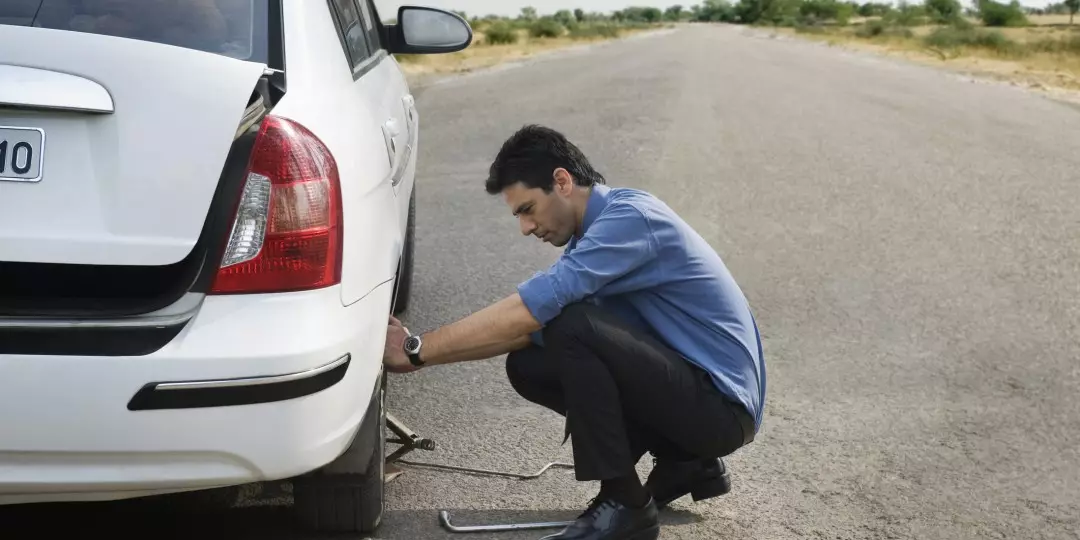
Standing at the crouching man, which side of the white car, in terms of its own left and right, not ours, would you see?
right

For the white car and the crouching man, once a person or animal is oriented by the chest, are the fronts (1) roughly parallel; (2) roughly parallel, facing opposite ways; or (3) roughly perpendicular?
roughly perpendicular

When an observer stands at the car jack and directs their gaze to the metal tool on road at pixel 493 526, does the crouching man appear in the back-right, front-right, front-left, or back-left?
front-left

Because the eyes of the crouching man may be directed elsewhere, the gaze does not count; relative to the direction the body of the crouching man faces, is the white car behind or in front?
in front

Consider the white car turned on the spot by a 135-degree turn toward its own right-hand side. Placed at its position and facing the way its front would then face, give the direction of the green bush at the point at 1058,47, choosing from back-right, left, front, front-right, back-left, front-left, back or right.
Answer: left

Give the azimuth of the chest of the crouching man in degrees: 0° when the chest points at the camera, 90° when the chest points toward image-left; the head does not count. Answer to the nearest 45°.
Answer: approximately 90°

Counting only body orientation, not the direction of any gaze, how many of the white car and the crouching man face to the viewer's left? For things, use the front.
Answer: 1

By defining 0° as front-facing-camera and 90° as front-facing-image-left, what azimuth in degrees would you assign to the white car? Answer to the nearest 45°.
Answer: approximately 180°
